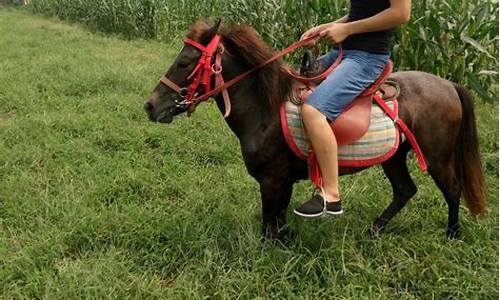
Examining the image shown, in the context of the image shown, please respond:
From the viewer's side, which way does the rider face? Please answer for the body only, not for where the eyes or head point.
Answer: to the viewer's left

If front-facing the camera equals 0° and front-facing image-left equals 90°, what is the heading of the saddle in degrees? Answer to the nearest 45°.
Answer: approximately 90°

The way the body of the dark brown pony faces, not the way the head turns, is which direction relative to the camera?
to the viewer's left
